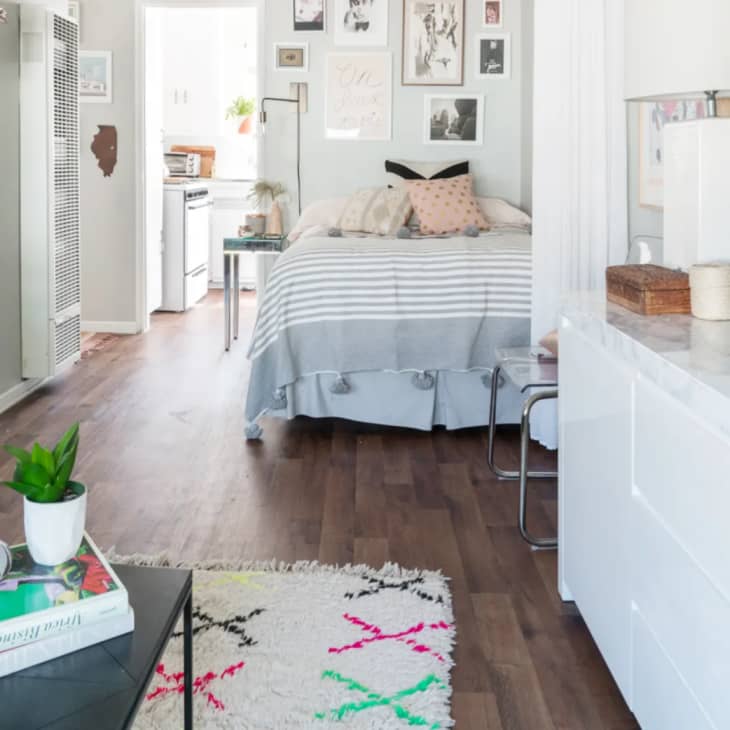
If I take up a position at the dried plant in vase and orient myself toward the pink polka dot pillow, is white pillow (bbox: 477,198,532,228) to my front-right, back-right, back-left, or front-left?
front-left

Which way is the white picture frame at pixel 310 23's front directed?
toward the camera

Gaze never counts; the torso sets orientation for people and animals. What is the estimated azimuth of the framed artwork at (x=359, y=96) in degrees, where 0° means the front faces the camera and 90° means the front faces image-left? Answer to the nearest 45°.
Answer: approximately 0°

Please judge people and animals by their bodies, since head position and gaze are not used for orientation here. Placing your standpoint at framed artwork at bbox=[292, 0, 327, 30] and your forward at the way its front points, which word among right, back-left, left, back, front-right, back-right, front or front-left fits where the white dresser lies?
front

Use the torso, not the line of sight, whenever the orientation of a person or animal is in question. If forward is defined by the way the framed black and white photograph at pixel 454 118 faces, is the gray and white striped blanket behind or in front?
in front

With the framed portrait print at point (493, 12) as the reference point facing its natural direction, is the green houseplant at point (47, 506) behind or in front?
in front

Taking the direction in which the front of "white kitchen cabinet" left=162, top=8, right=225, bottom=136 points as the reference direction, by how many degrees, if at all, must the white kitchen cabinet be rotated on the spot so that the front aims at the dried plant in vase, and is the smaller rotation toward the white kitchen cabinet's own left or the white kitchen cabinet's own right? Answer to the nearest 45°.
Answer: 0° — it already faces it

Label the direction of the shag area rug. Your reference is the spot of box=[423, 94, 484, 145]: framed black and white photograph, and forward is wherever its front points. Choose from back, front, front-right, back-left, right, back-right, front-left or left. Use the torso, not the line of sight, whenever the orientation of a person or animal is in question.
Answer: front

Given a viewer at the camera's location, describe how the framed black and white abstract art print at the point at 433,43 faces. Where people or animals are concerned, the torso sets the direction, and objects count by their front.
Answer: facing the viewer

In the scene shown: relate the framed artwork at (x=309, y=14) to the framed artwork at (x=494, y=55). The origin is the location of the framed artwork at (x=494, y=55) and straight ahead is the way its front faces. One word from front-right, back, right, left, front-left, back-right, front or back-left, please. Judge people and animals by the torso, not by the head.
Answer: right

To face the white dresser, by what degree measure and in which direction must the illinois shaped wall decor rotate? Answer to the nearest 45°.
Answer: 0° — it already faces it

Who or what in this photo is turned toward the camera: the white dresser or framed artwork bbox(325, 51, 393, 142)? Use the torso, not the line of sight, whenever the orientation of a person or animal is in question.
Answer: the framed artwork
